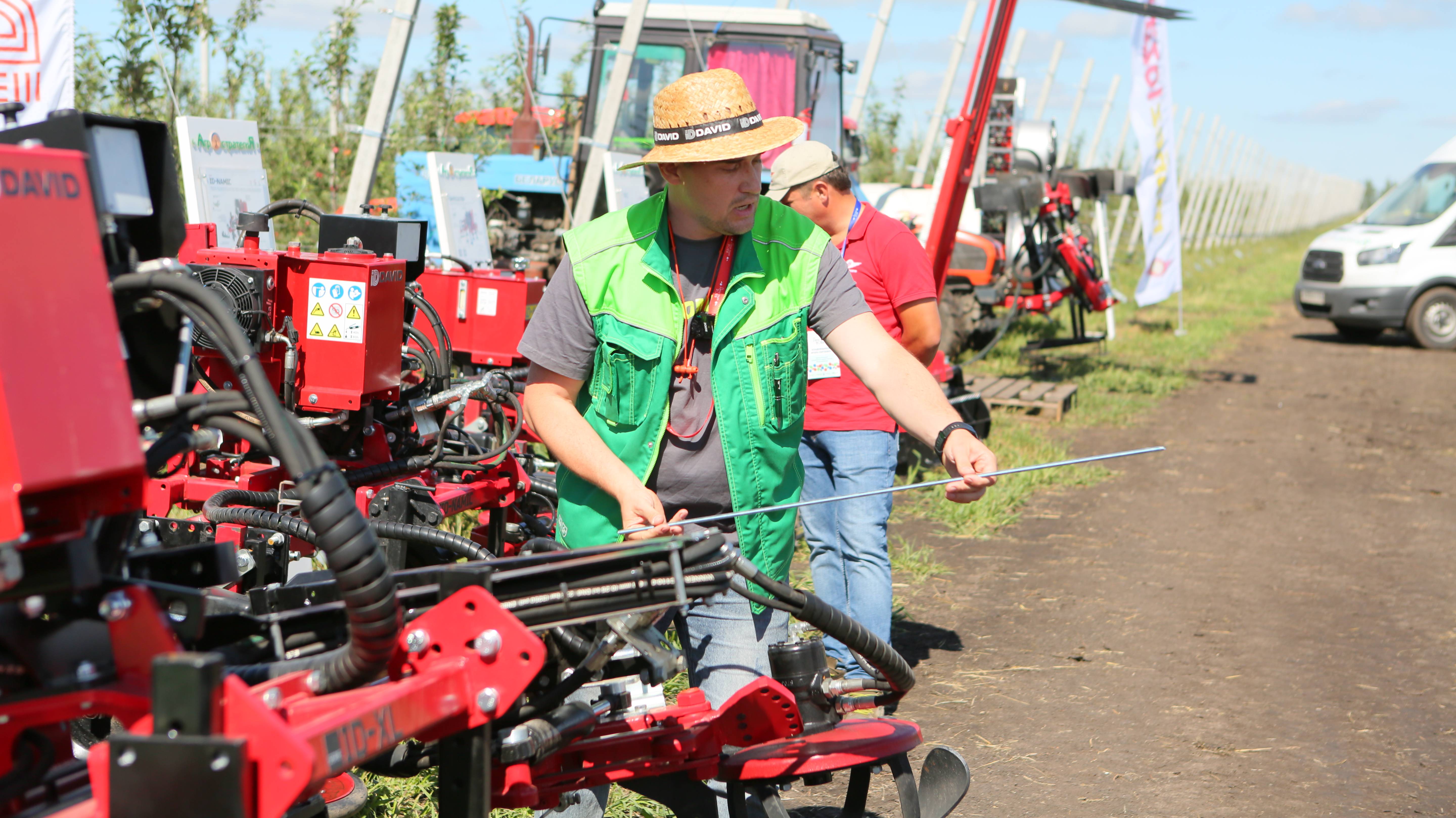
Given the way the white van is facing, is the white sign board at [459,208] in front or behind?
in front

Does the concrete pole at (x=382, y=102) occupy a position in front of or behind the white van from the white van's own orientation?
in front

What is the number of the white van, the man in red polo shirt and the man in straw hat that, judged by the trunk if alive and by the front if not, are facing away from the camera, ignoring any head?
0

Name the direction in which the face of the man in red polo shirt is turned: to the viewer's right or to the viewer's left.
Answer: to the viewer's left

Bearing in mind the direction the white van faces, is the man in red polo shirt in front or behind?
in front

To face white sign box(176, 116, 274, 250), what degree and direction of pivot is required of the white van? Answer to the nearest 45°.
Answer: approximately 45° to its left

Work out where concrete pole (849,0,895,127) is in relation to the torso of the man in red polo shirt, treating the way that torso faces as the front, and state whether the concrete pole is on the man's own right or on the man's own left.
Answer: on the man's own right

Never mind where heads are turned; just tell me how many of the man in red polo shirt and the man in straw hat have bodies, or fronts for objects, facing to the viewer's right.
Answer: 0

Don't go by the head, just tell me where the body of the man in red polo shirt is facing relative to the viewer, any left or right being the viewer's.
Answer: facing the viewer and to the left of the viewer

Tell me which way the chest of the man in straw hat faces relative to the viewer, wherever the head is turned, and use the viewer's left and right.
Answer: facing the viewer

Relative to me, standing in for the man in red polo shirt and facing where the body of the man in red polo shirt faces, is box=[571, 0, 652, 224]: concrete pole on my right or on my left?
on my right

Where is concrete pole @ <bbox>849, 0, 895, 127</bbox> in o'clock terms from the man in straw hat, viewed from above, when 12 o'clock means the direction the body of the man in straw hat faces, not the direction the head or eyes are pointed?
The concrete pole is roughly at 6 o'clock from the man in straw hat.

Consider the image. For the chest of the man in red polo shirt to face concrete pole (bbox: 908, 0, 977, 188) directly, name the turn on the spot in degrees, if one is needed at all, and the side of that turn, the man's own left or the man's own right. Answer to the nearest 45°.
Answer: approximately 135° to the man's own right

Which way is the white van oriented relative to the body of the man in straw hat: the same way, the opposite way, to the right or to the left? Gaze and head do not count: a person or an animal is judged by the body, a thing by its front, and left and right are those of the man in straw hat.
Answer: to the right

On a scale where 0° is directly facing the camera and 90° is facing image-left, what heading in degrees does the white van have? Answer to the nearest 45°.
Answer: approximately 45°
